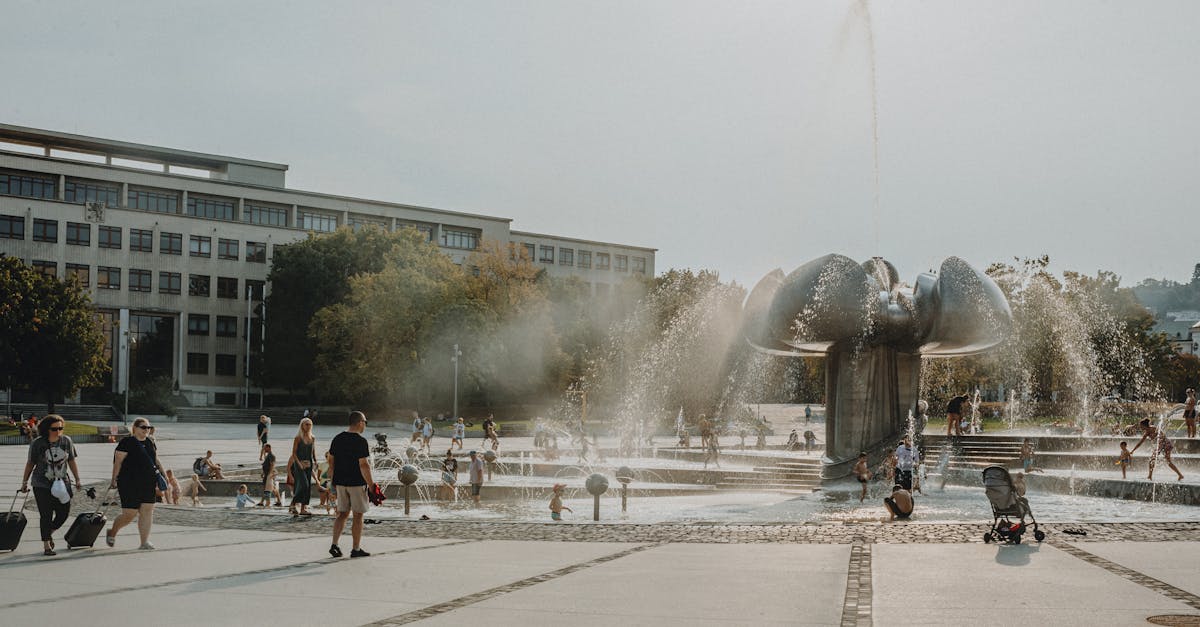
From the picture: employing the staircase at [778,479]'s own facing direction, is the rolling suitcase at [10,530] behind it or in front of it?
in front

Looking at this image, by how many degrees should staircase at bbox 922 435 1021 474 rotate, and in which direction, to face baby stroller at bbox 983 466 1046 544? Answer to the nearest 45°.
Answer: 0° — it already faces it

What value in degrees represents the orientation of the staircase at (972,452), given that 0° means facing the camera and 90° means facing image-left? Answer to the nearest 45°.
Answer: approximately 0°

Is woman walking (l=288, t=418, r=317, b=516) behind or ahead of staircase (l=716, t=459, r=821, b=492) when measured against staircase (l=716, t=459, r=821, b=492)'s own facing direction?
ahead

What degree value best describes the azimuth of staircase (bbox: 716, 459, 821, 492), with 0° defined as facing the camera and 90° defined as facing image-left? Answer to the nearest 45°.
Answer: approximately 45°
